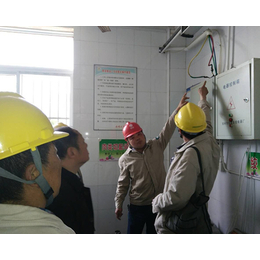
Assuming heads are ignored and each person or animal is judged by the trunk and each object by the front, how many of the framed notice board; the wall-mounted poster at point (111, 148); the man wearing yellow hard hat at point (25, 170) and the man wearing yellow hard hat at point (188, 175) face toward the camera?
2

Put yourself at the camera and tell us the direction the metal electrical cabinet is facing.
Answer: facing the viewer and to the left of the viewer

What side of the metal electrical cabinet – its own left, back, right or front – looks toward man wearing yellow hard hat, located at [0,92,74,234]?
front

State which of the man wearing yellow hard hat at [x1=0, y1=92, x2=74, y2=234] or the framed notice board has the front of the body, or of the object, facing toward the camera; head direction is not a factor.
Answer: the framed notice board

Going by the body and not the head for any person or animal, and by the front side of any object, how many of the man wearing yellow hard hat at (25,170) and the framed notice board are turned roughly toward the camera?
1

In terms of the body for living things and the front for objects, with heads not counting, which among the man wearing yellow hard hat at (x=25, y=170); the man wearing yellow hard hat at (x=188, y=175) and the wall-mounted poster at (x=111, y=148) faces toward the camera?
the wall-mounted poster

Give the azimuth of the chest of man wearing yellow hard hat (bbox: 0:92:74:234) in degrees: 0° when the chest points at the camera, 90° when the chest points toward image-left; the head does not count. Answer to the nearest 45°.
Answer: approximately 225°

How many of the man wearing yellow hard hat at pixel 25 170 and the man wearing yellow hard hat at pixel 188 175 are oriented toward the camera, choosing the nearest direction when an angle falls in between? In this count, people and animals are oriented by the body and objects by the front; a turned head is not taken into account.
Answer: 0

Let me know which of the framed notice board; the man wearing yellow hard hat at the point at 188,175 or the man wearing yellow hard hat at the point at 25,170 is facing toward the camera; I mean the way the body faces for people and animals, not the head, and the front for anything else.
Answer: the framed notice board

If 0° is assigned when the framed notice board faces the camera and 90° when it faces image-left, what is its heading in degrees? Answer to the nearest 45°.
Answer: approximately 0°

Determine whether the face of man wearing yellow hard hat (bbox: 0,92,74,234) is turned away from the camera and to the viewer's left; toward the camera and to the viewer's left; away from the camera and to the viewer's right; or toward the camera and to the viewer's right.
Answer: away from the camera and to the viewer's right

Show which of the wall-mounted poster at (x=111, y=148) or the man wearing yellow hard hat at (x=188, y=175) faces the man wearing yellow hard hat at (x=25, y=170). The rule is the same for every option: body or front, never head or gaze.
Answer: the wall-mounted poster

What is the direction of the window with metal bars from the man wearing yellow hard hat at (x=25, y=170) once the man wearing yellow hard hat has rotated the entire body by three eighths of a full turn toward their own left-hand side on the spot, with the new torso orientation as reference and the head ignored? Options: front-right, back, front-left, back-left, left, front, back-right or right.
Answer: right

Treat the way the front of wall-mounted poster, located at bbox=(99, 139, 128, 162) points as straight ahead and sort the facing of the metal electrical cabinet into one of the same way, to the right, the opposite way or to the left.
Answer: to the right

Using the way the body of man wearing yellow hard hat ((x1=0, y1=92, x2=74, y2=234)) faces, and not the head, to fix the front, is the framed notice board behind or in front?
in front

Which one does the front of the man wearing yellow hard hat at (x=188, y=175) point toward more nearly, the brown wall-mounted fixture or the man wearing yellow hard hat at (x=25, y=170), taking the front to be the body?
the brown wall-mounted fixture

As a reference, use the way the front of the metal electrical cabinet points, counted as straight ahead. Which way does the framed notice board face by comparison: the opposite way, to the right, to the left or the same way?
to the left
